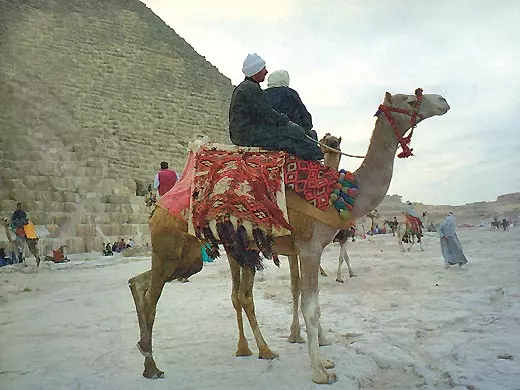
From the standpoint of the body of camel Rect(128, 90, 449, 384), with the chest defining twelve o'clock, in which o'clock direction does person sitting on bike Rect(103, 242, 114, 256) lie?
The person sitting on bike is roughly at 8 o'clock from the camel.

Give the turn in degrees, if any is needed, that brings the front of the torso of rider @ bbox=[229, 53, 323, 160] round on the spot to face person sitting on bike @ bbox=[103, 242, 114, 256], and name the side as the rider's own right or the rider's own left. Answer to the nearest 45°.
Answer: approximately 135° to the rider's own left

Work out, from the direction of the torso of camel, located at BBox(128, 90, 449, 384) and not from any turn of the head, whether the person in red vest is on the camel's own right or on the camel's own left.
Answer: on the camel's own left

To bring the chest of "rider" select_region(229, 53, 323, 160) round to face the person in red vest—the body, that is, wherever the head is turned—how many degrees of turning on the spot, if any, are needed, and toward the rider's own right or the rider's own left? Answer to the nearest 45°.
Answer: approximately 135° to the rider's own left

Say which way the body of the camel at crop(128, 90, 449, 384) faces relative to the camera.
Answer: to the viewer's right

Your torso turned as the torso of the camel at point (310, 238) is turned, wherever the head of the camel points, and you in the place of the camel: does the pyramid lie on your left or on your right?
on your left

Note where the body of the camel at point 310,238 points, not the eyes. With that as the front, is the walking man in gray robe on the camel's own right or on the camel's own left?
on the camel's own left

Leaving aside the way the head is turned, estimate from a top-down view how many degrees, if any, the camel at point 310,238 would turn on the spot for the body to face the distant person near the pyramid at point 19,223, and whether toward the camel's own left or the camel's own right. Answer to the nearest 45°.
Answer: approximately 135° to the camel's own left

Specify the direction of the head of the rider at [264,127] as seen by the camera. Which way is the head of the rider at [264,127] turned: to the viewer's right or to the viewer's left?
to the viewer's right

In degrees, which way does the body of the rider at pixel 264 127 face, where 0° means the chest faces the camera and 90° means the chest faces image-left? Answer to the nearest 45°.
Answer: approximately 270°

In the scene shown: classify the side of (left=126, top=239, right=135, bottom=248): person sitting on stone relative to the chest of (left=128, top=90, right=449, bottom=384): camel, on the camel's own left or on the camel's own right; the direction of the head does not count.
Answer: on the camel's own left
